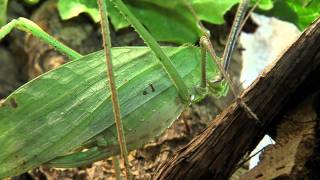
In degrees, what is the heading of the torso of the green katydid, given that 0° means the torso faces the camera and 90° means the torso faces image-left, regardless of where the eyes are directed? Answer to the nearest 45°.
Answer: approximately 270°

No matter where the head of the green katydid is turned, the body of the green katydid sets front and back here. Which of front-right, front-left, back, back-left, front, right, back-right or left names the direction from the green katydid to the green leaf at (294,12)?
front-left
